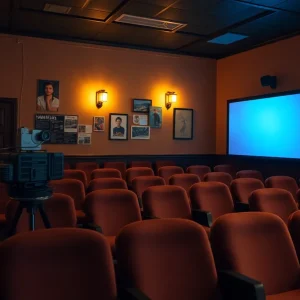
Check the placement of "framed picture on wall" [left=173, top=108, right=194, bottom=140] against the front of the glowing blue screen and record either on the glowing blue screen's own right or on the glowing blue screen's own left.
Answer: on the glowing blue screen's own right

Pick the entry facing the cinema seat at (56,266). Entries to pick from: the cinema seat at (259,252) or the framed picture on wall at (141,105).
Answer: the framed picture on wall

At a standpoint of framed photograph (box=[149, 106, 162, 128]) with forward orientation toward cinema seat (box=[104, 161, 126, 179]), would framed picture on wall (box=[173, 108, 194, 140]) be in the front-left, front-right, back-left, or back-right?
back-left

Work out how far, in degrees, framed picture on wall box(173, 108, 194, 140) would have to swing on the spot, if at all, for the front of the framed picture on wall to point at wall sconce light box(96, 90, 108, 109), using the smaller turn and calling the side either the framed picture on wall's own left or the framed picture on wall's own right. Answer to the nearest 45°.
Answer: approximately 45° to the framed picture on wall's own right

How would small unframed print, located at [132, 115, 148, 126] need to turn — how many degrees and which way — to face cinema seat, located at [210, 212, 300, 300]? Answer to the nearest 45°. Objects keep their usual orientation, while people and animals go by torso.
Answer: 0° — it already faces it

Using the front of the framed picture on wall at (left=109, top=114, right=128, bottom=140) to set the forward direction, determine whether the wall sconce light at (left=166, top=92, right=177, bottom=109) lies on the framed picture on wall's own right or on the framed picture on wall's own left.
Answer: on the framed picture on wall's own left

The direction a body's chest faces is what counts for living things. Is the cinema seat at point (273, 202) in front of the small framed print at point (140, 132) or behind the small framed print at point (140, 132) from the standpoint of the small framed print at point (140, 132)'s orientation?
in front

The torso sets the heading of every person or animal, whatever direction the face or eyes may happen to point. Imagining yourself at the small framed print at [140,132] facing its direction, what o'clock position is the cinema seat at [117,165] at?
The cinema seat is roughly at 1 o'clock from the small framed print.

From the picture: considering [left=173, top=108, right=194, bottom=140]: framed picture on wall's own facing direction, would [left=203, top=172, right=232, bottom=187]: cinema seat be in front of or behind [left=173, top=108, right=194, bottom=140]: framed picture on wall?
in front
